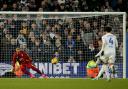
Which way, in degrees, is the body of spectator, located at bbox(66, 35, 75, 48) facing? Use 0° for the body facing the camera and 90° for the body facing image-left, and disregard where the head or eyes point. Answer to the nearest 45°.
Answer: approximately 0°

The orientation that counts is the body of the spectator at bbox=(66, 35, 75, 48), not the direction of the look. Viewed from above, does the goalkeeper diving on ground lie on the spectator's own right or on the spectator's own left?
on the spectator's own right

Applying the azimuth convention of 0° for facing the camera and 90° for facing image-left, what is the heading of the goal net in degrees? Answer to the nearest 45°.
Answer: approximately 0°
